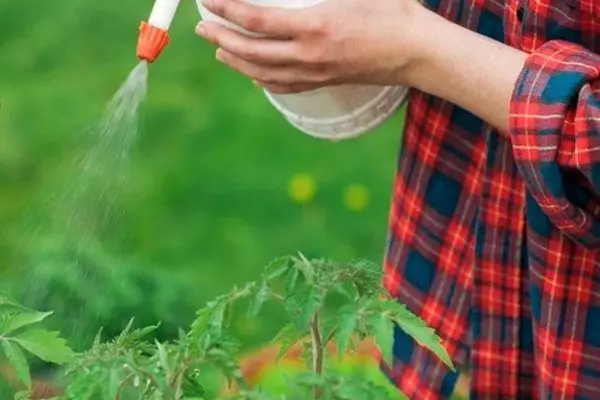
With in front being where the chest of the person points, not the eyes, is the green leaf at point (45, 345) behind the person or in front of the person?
in front

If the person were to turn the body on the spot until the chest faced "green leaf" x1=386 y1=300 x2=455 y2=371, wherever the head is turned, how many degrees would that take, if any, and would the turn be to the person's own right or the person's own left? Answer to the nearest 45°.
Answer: approximately 45° to the person's own left

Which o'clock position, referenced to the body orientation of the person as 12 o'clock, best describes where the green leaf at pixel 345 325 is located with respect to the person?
The green leaf is roughly at 11 o'clock from the person.

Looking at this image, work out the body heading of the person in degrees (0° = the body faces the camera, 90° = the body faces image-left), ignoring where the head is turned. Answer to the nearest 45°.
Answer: approximately 45°
